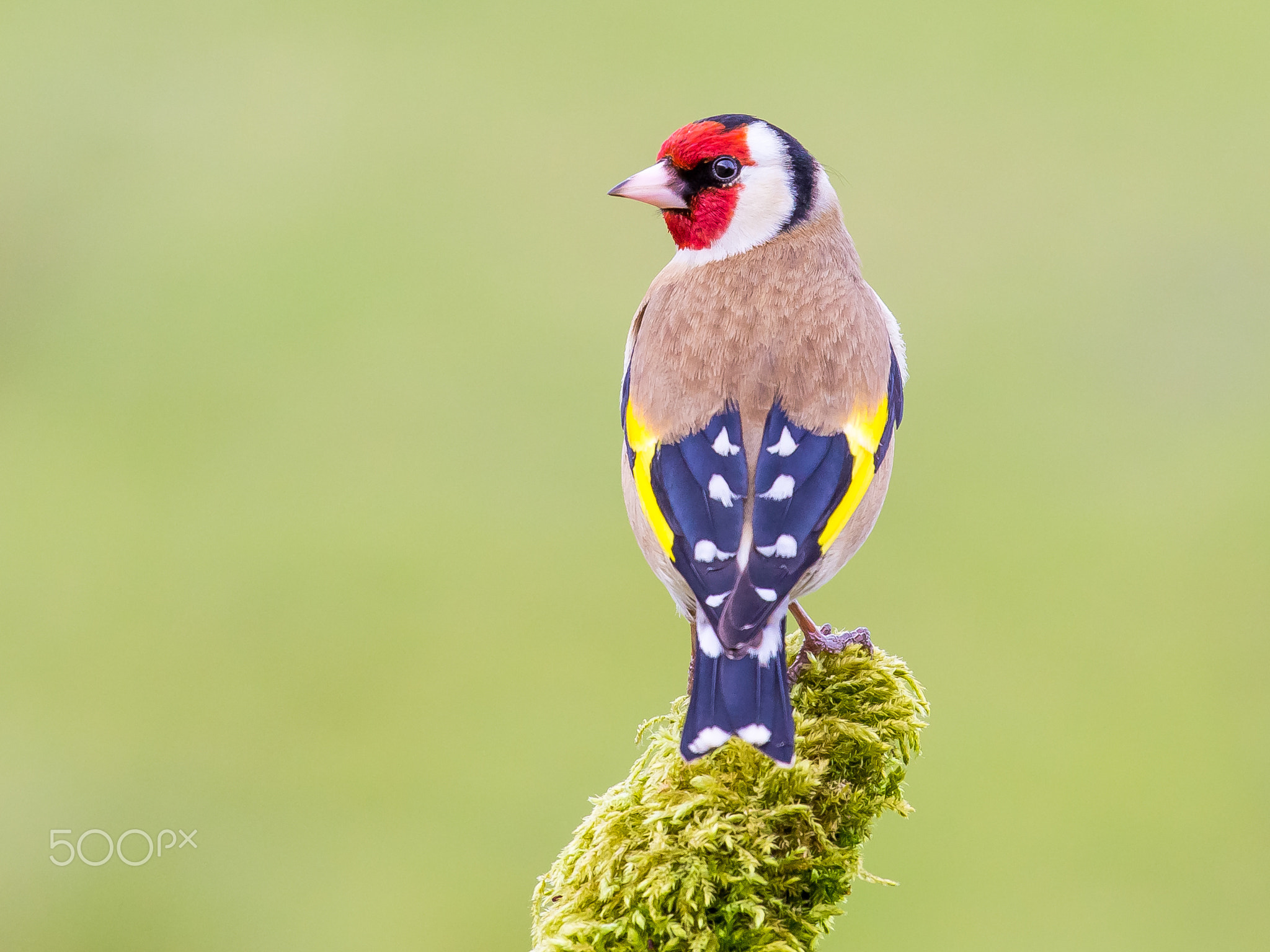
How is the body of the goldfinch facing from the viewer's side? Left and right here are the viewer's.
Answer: facing away from the viewer
